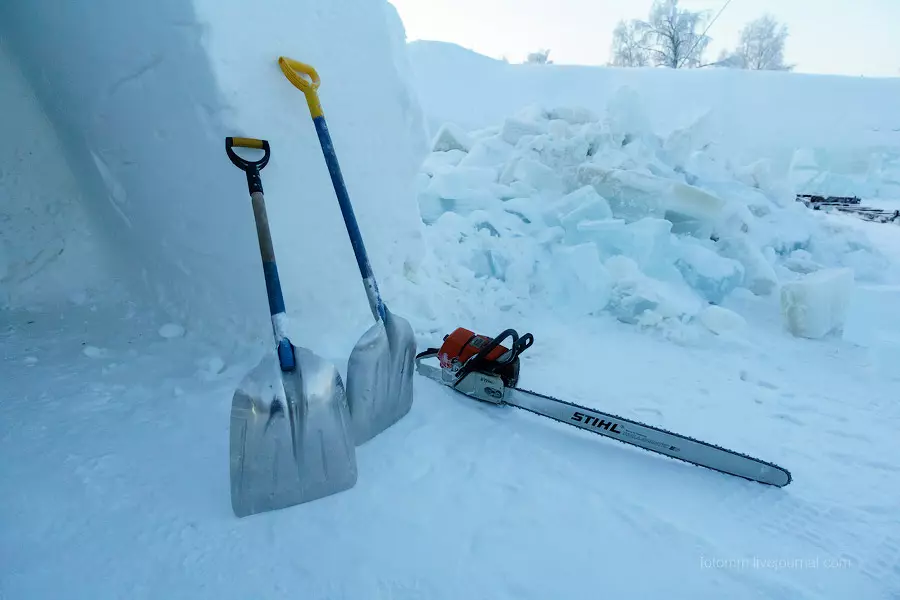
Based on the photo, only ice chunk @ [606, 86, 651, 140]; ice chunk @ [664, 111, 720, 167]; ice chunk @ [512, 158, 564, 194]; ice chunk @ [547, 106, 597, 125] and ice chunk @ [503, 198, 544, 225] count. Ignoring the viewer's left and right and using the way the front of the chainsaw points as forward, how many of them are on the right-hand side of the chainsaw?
0

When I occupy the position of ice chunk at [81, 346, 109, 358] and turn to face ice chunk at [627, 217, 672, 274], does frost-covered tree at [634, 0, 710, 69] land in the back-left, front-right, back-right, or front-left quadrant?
front-left

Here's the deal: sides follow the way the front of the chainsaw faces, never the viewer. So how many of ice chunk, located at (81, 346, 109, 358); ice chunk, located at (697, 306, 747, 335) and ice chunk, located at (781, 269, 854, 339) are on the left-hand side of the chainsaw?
2

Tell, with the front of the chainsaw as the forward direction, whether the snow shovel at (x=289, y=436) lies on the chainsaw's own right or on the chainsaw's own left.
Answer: on the chainsaw's own right

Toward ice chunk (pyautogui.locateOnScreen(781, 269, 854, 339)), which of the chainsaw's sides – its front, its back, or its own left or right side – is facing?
left

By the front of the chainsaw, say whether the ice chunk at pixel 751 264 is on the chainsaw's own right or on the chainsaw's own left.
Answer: on the chainsaw's own left

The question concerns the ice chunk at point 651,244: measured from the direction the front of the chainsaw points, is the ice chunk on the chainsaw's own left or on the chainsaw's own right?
on the chainsaw's own left

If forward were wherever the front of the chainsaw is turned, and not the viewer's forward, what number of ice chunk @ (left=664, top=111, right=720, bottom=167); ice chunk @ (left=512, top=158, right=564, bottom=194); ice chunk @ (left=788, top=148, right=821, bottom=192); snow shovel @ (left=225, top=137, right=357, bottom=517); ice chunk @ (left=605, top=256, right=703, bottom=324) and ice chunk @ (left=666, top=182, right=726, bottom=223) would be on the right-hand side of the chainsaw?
1

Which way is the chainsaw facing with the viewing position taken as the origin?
facing the viewer and to the right of the viewer

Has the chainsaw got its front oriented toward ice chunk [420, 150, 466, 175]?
no

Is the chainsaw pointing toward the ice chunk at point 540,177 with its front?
no

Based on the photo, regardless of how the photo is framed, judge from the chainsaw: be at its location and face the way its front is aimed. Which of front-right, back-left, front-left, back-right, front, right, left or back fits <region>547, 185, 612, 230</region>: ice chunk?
back-left

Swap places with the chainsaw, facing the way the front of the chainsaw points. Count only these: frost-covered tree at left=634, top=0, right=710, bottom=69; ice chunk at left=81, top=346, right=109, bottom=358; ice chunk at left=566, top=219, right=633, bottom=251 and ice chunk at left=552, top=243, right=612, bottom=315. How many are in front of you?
0

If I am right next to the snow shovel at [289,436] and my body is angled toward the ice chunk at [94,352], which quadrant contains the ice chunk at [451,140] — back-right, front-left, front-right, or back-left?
front-right

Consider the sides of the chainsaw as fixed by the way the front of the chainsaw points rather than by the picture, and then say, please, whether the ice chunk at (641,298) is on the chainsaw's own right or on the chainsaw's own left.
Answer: on the chainsaw's own left

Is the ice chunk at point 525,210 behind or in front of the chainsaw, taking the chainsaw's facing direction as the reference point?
behind

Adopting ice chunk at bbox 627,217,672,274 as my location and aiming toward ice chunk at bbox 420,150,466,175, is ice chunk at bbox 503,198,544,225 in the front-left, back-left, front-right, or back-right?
front-left

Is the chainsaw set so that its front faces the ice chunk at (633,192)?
no

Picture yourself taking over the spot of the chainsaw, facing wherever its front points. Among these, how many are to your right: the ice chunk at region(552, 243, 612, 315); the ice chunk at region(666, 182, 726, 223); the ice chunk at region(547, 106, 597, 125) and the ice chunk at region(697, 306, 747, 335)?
0

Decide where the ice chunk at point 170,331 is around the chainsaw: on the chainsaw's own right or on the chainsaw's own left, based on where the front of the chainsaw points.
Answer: on the chainsaw's own right
